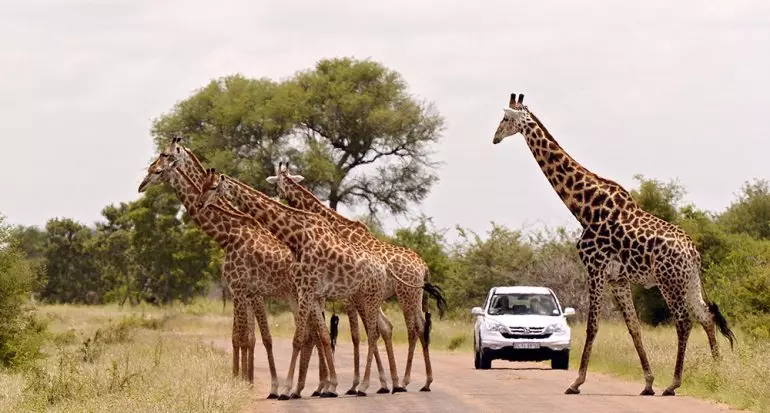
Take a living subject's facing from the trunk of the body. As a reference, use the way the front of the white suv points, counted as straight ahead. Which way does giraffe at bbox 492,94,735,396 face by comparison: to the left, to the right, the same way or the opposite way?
to the right

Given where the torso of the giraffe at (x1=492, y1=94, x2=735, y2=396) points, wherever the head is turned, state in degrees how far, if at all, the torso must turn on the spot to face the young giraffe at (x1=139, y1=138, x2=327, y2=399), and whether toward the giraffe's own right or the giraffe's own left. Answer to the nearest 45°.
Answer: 0° — it already faces it

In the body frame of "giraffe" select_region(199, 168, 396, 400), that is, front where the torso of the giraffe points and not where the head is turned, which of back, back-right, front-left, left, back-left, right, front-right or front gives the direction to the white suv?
back-right

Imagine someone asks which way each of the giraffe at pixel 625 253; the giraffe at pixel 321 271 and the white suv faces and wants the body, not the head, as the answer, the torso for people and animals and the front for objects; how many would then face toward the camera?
1

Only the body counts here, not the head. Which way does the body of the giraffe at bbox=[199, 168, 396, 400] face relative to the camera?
to the viewer's left

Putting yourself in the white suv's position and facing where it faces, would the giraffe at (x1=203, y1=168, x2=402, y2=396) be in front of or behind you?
in front

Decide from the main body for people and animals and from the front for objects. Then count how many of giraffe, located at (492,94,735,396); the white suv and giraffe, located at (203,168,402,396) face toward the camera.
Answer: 1

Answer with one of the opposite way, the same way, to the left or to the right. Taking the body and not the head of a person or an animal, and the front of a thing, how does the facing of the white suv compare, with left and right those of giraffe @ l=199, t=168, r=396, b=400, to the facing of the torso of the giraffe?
to the left

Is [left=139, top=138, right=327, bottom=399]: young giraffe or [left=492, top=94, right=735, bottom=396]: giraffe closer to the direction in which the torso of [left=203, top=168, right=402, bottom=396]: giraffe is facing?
the young giraffe

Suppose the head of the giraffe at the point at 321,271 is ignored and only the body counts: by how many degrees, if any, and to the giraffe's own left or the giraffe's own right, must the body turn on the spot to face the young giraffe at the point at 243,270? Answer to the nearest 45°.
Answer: approximately 45° to the giraffe's own right

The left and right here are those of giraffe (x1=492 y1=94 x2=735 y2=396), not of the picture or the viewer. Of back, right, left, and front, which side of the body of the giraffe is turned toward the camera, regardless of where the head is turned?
left
